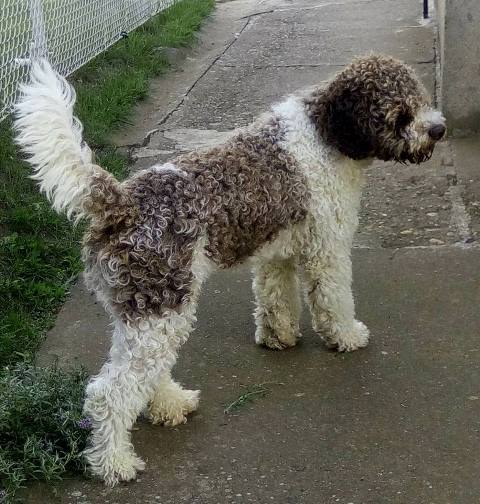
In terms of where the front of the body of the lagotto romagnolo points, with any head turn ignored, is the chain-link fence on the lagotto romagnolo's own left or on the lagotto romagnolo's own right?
on the lagotto romagnolo's own left

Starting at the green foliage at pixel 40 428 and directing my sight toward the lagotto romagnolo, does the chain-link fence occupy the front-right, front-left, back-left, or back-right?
front-left

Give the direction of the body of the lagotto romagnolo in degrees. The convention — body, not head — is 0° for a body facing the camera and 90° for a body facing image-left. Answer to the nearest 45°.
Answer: approximately 225°

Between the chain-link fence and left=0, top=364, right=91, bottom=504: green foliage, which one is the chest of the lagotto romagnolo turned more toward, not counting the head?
the chain-link fence

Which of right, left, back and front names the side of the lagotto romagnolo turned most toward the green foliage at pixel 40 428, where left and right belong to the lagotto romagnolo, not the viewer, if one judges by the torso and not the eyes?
back
